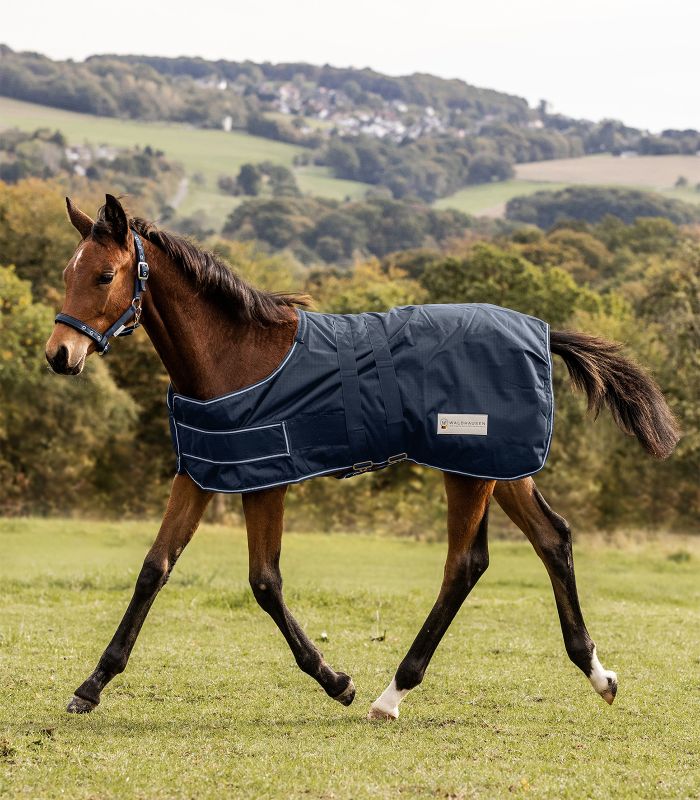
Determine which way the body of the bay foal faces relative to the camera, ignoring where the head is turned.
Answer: to the viewer's left
